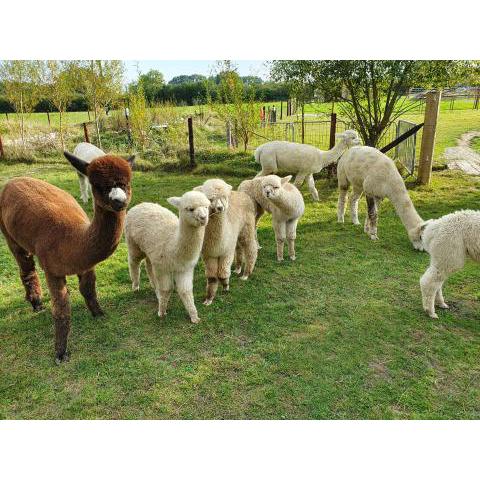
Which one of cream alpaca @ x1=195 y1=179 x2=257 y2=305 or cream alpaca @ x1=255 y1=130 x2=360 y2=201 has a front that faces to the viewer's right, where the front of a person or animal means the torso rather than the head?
cream alpaca @ x1=255 y1=130 x2=360 y2=201

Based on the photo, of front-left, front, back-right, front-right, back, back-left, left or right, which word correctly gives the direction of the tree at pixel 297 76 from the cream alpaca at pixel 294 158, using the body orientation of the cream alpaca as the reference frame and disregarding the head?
left

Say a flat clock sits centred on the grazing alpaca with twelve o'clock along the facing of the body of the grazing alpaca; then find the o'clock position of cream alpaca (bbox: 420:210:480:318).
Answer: The cream alpaca is roughly at 1 o'clock from the grazing alpaca.

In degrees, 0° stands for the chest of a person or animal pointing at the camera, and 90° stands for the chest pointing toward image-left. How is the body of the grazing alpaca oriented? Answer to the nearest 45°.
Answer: approximately 315°

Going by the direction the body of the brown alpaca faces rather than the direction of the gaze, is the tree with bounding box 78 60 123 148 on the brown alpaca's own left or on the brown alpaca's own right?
on the brown alpaca's own left

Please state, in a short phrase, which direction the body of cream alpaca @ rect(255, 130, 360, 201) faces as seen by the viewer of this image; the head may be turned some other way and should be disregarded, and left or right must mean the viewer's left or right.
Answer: facing to the right of the viewer

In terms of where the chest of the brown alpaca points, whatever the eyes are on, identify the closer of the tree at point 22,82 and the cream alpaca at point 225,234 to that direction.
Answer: the cream alpaca

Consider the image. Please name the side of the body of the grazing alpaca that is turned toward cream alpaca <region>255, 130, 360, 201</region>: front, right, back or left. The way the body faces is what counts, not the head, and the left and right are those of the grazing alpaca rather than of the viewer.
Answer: back

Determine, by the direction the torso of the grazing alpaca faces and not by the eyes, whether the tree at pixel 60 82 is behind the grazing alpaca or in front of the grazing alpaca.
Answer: behind

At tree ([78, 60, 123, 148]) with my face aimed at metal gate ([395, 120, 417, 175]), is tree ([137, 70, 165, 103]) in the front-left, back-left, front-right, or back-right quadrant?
back-left

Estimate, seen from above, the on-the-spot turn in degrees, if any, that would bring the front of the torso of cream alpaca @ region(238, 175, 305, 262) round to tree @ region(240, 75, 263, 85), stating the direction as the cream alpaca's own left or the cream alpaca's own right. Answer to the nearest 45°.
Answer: approximately 135° to the cream alpaca's own left

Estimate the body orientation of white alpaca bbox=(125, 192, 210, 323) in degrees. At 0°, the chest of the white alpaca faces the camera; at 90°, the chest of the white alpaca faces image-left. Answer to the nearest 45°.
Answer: approximately 315°

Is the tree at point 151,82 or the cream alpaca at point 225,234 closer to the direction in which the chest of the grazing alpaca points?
the cream alpaca
